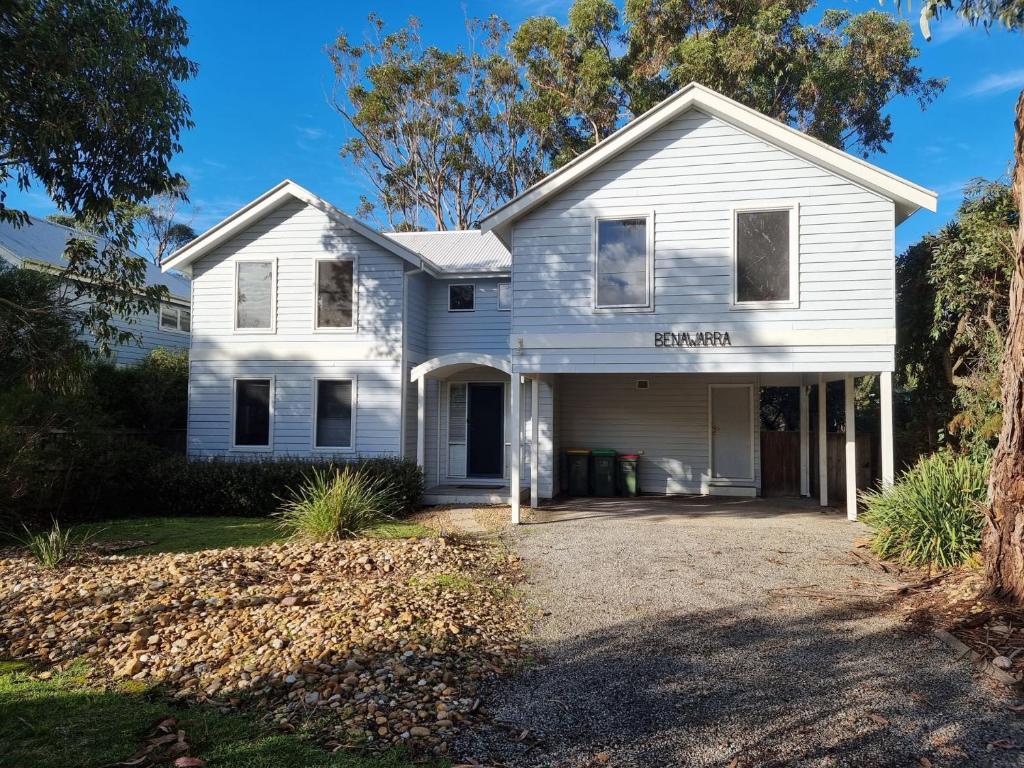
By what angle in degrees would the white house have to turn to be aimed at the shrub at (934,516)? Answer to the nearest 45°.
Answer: approximately 45° to its left

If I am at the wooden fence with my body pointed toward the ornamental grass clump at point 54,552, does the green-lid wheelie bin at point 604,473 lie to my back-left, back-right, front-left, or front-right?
front-right

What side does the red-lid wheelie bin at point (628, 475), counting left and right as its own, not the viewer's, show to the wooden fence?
left

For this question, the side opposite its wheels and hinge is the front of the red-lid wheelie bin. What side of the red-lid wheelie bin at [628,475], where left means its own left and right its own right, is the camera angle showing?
front

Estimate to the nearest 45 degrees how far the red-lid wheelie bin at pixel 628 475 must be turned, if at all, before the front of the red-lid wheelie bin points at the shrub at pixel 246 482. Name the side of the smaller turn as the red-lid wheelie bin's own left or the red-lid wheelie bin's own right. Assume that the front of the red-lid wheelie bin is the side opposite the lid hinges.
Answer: approximately 90° to the red-lid wheelie bin's own right

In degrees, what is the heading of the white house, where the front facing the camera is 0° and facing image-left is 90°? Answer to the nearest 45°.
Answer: approximately 0°

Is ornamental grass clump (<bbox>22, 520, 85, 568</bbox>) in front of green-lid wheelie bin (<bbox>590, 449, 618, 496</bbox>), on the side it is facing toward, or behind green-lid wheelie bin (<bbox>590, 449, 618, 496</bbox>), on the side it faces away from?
in front

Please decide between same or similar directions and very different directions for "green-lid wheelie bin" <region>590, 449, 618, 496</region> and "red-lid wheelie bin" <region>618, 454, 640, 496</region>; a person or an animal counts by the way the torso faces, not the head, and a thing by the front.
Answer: same or similar directions

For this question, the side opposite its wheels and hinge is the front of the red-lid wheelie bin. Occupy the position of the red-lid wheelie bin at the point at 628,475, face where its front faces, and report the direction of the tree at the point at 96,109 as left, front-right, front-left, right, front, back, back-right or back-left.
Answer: front-right

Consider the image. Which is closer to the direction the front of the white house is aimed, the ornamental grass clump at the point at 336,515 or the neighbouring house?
the ornamental grass clump

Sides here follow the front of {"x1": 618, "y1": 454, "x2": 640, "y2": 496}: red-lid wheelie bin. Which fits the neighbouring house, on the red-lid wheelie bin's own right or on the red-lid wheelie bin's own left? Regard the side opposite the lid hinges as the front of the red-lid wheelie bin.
on the red-lid wheelie bin's own right

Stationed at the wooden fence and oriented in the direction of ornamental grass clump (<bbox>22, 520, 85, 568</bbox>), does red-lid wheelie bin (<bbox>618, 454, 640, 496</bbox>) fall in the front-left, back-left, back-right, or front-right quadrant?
front-right

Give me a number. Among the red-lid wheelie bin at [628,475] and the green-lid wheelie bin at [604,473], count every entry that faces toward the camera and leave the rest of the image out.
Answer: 2

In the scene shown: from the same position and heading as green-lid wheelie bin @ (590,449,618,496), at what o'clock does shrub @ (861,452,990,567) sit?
The shrub is roughly at 11 o'clock from the green-lid wheelie bin.
